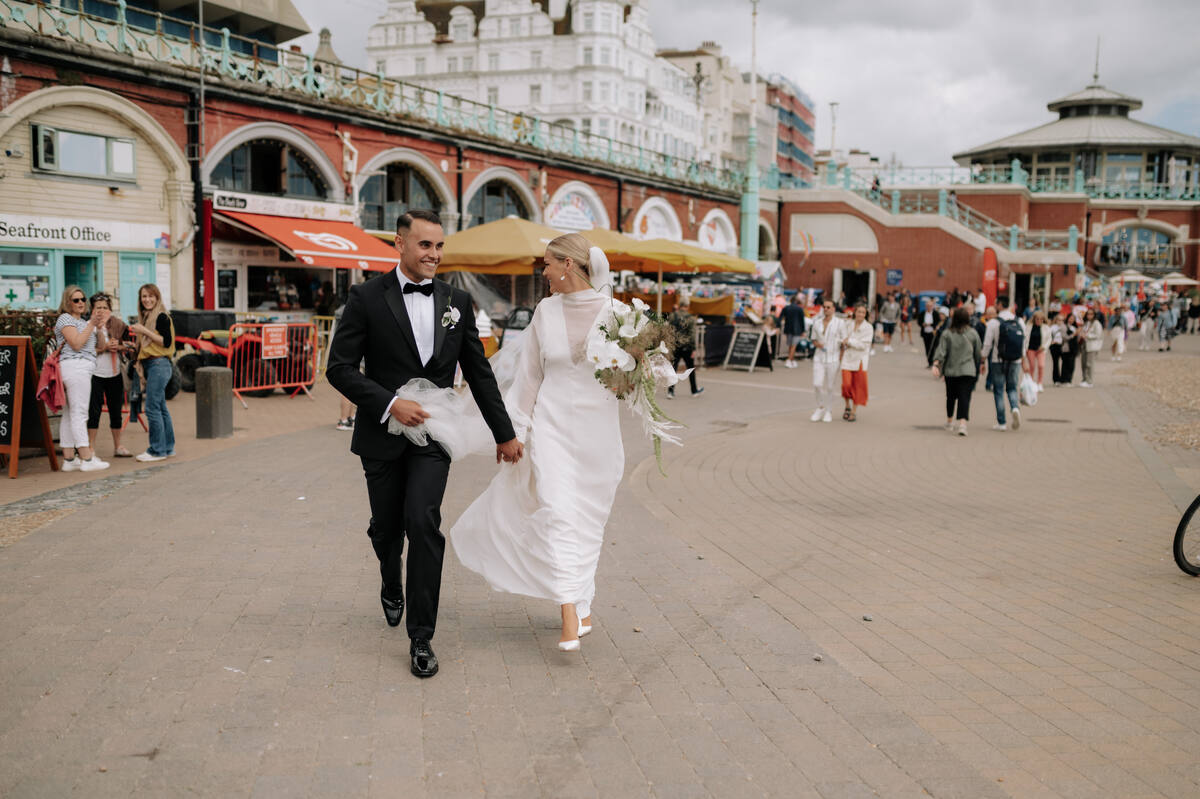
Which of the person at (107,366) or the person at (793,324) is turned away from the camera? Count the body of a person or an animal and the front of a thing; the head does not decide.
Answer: the person at (793,324)

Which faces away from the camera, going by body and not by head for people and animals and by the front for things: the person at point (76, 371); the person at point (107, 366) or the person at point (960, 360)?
the person at point (960, 360)

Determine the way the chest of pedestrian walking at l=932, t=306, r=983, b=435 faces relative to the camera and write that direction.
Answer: away from the camera

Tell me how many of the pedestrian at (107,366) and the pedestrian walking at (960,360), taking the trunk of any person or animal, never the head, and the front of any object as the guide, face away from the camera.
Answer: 1

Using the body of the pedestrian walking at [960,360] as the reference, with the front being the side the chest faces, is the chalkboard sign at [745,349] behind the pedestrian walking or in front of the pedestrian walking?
in front

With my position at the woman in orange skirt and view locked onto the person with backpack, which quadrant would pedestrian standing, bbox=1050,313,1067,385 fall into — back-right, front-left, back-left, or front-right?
front-left

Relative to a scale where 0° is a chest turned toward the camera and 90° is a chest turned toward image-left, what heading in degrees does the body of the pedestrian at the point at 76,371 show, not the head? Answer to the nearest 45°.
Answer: approximately 270°

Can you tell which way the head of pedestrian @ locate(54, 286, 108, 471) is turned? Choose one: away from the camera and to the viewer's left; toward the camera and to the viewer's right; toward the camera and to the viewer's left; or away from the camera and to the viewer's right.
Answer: toward the camera and to the viewer's right

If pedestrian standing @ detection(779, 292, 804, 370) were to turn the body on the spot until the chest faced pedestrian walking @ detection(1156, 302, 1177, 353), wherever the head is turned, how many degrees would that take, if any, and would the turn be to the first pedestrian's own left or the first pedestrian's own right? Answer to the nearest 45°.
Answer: approximately 45° to the first pedestrian's own right

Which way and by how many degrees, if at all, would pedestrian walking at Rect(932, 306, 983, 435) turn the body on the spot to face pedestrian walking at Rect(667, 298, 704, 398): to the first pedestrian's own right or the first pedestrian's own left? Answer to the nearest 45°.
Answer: approximately 45° to the first pedestrian's own left

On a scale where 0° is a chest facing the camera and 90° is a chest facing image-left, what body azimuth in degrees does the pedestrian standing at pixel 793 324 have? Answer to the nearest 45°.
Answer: approximately 180°

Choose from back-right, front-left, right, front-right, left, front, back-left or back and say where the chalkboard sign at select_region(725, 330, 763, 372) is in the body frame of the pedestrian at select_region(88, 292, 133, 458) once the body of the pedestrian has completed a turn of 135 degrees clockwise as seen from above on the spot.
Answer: back-right
